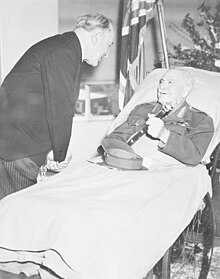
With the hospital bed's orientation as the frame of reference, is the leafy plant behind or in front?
behind

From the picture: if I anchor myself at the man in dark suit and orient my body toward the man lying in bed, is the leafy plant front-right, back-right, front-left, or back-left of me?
front-left

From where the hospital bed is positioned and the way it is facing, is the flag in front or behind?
behind

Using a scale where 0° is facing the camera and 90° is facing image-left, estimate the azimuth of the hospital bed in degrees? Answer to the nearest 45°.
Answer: approximately 45°

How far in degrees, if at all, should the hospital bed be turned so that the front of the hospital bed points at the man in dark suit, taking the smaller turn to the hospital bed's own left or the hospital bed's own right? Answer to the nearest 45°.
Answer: approximately 90° to the hospital bed's own right

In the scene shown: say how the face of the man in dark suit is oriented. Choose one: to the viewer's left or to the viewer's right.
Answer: to the viewer's right
